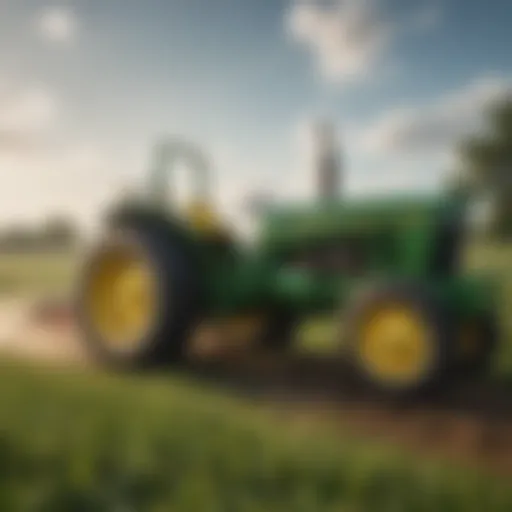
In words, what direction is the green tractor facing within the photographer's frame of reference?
facing the viewer and to the right of the viewer
